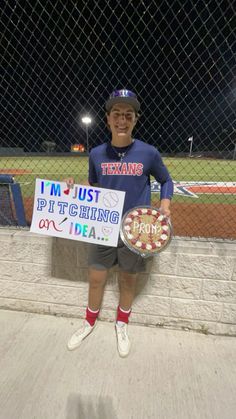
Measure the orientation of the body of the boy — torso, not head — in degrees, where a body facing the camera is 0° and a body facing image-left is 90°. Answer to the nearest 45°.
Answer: approximately 0°
